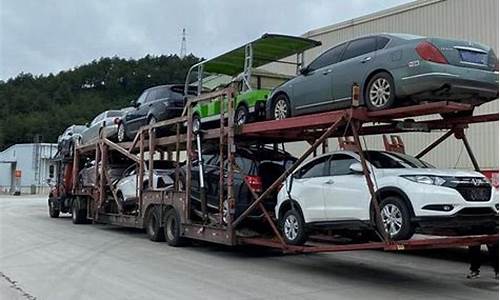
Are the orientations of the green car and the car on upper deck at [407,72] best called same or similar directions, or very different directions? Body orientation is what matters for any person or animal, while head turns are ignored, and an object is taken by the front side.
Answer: same or similar directions

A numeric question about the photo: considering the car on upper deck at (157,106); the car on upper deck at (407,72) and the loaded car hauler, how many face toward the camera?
0

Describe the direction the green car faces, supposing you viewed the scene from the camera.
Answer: facing away from the viewer and to the left of the viewer

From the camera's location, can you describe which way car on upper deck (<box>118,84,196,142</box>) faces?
facing away from the viewer and to the left of the viewer

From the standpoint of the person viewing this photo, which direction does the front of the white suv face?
facing the viewer and to the right of the viewer

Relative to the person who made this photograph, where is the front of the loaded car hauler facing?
facing away from the viewer and to the left of the viewer

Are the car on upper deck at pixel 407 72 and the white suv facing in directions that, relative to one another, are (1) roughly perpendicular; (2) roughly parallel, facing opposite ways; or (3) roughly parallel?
roughly parallel, facing opposite ways

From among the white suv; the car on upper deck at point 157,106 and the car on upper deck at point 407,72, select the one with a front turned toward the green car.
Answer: the car on upper deck at point 407,72

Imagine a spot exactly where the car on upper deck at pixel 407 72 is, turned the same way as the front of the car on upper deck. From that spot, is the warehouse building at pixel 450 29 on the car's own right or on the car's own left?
on the car's own right

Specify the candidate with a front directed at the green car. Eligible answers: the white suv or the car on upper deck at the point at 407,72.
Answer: the car on upper deck

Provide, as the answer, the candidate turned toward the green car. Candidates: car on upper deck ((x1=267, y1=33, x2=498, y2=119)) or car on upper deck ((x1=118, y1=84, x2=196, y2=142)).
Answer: car on upper deck ((x1=267, y1=33, x2=498, y2=119))

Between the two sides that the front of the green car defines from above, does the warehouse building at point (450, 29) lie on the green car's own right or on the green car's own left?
on the green car's own right

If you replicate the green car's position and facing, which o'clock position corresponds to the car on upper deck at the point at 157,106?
The car on upper deck is roughly at 12 o'clock from the green car.

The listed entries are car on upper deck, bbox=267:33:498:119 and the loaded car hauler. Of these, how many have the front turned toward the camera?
0

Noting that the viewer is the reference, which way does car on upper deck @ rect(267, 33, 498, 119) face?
facing away from the viewer and to the left of the viewer

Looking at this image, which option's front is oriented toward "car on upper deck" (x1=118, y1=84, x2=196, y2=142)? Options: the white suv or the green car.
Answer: the green car
